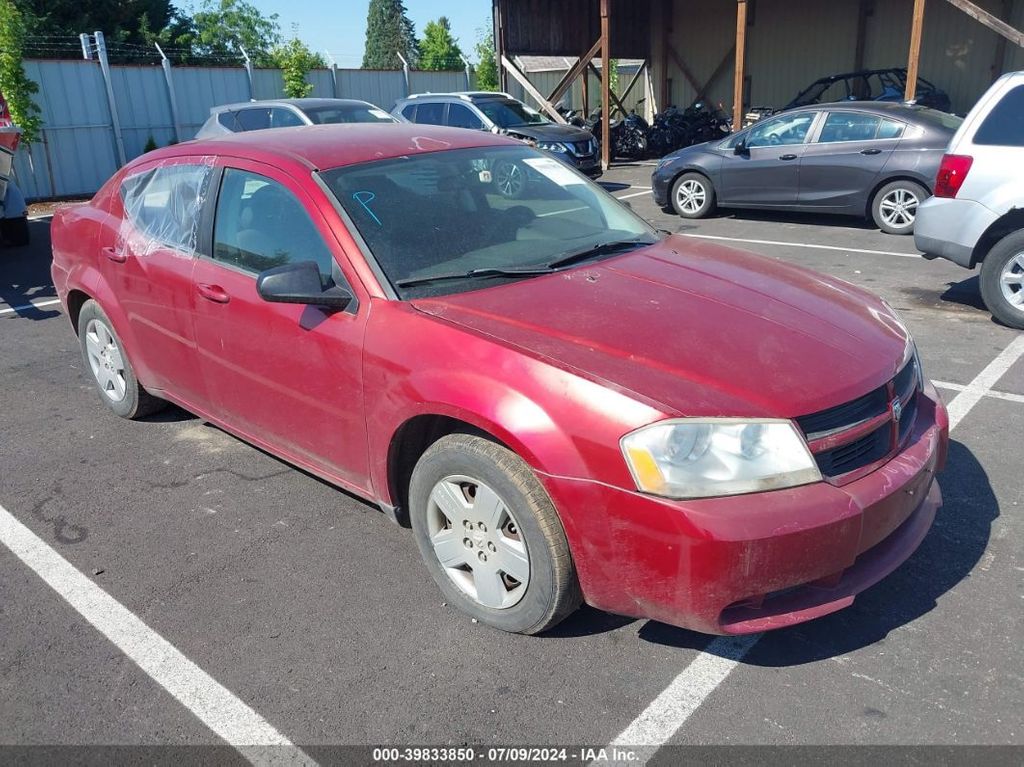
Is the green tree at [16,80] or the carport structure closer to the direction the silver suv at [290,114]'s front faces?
the carport structure

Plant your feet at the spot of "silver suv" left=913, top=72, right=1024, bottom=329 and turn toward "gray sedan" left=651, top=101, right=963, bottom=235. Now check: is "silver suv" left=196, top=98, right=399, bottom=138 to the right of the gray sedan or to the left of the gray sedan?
left

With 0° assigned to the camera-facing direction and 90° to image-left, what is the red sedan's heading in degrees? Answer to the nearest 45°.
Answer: approximately 315°

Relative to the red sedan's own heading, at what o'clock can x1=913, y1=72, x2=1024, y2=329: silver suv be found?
The silver suv is roughly at 9 o'clock from the red sedan.

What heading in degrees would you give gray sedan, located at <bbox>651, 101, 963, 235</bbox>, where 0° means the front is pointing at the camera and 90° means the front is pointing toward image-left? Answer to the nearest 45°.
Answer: approximately 90°

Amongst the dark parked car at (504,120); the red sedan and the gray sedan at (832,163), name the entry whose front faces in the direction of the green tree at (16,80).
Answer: the gray sedan

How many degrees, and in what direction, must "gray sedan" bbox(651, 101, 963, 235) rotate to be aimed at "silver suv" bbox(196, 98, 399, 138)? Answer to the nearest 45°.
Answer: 0° — it already faces it
